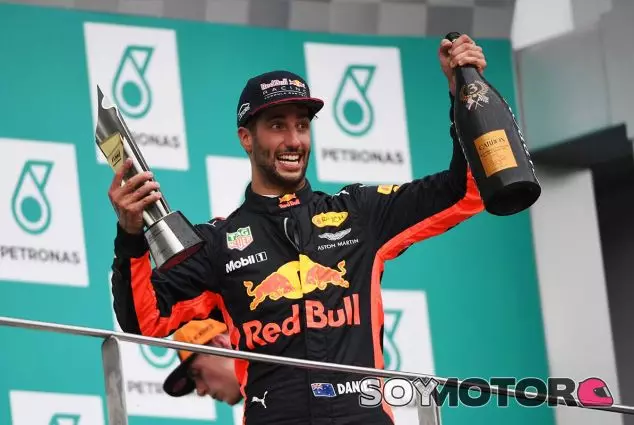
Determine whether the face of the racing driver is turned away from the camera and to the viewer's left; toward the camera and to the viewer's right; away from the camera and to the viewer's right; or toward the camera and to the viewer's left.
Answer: toward the camera and to the viewer's right

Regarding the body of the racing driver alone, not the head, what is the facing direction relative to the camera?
toward the camera
